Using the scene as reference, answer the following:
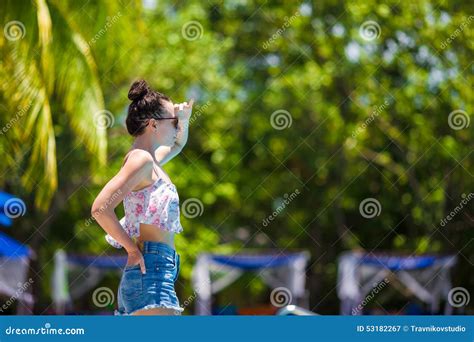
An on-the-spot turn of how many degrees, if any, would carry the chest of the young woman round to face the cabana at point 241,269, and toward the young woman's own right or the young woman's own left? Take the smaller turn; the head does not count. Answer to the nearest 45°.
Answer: approximately 90° to the young woman's own left

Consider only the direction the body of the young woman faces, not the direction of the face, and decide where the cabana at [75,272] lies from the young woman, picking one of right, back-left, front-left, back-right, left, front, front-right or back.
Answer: left

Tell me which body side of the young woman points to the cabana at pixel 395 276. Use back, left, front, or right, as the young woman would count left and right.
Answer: left

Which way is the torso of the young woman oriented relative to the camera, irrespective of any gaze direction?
to the viewer's right

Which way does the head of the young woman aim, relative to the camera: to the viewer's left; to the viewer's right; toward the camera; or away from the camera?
to the viewer's right
